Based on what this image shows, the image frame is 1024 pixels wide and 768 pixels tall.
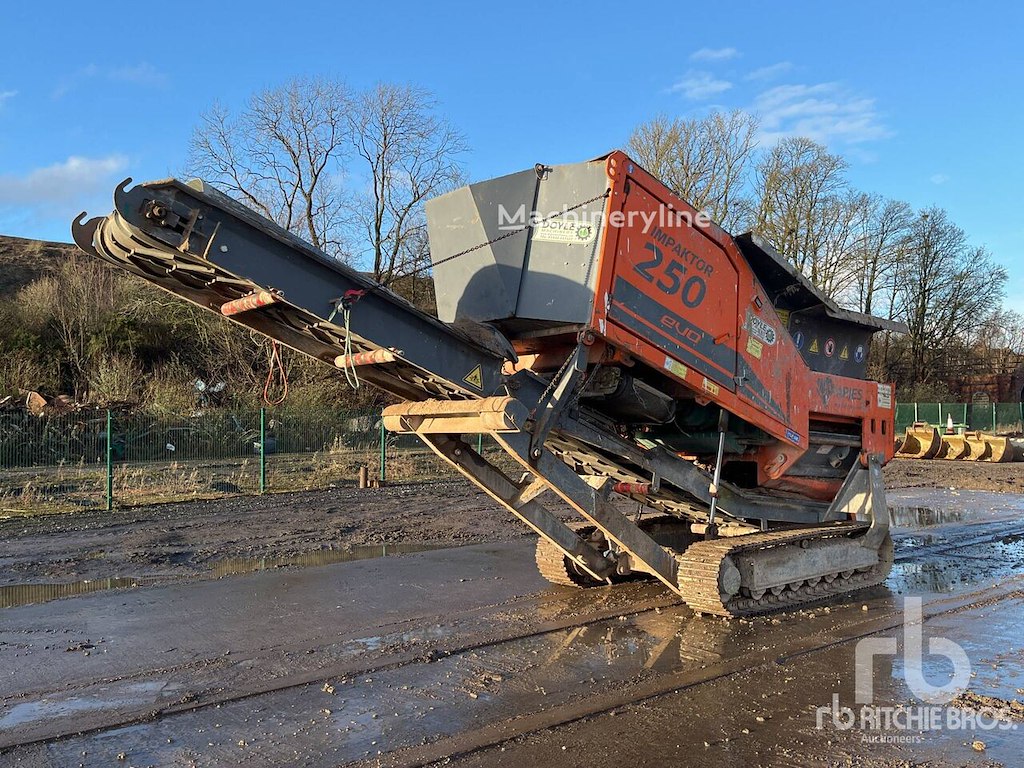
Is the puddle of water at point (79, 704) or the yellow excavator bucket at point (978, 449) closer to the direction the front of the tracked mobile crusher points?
the puddle of water

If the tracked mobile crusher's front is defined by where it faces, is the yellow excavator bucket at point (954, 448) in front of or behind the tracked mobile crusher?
behind

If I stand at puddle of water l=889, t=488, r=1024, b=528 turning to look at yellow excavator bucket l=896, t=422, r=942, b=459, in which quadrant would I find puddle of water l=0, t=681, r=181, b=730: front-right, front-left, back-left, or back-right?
back-left

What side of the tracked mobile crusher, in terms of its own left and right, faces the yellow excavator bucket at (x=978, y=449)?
back

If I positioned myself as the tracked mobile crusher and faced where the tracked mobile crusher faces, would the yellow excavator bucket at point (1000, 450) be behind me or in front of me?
behind

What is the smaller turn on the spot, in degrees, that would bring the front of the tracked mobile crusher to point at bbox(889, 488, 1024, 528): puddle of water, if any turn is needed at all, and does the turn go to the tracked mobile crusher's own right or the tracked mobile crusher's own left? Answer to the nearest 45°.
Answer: approximately 180°

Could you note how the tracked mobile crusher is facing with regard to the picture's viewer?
facing the viewer and to the left of the viewer

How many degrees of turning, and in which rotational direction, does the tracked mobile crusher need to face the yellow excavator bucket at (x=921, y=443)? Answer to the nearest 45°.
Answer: approximately 180°

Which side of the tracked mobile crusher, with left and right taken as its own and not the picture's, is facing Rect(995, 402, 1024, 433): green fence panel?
back
